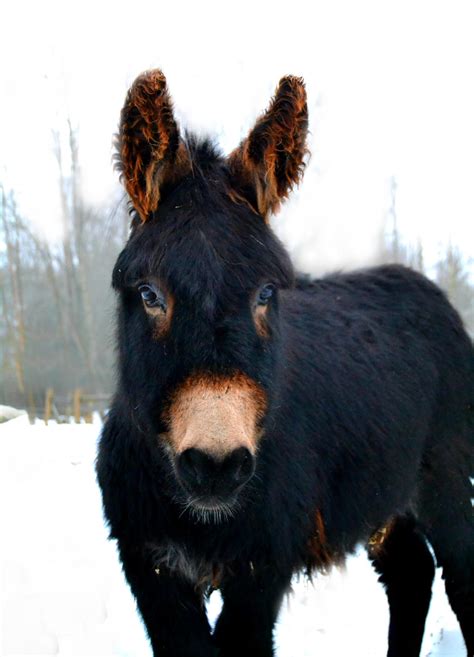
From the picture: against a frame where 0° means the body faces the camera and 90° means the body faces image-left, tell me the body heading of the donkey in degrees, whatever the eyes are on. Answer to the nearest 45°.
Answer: approximately 45°
